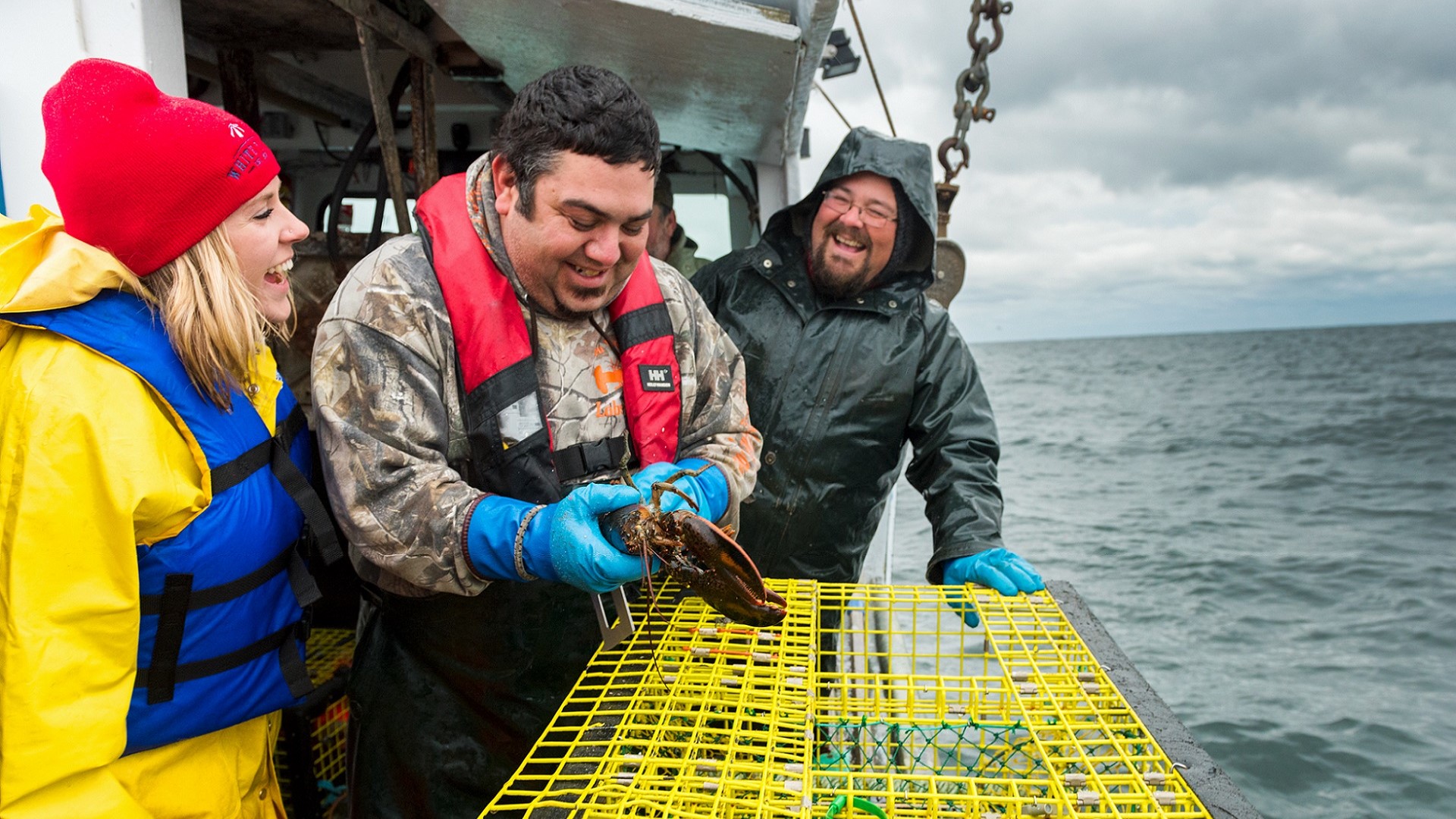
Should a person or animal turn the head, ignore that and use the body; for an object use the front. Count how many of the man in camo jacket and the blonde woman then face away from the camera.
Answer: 0

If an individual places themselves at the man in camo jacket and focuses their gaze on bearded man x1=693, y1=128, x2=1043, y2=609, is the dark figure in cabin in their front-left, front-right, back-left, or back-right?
front-left

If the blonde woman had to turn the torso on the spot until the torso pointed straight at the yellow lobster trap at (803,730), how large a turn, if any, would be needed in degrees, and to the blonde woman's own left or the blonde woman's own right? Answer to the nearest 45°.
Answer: approximately 45° to the blonde woman's own right

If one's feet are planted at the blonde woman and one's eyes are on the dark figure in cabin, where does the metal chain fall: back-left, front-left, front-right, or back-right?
front-right

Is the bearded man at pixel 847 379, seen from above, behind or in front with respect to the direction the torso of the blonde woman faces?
in front

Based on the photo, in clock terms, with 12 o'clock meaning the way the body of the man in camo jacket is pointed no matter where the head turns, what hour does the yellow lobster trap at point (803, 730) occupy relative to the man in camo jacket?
The yellow lobster trap is roughly at 12 o'clock from the man in camo jacket.

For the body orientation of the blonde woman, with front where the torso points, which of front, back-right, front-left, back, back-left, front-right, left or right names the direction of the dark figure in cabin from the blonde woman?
front-left

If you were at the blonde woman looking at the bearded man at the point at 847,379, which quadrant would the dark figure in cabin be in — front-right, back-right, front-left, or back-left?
front-left

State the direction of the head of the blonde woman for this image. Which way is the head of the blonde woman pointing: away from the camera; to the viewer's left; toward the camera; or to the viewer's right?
to the viewer's right

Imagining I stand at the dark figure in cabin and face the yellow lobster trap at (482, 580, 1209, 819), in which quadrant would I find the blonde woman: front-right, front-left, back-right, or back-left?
front-right

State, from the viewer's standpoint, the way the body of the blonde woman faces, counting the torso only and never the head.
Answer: to the viewer's right

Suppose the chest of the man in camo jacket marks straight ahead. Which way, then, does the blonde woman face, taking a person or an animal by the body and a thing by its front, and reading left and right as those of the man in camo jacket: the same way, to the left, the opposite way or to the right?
to the left

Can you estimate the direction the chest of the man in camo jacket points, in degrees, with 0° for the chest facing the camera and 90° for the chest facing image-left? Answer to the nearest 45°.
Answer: approximately 315°

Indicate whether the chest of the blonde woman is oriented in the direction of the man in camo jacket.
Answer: yes

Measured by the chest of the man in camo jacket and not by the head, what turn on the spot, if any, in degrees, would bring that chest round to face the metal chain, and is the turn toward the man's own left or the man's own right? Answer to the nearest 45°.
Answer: approximately 90° to the man's own left

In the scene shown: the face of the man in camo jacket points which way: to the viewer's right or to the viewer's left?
to the viewer's right
